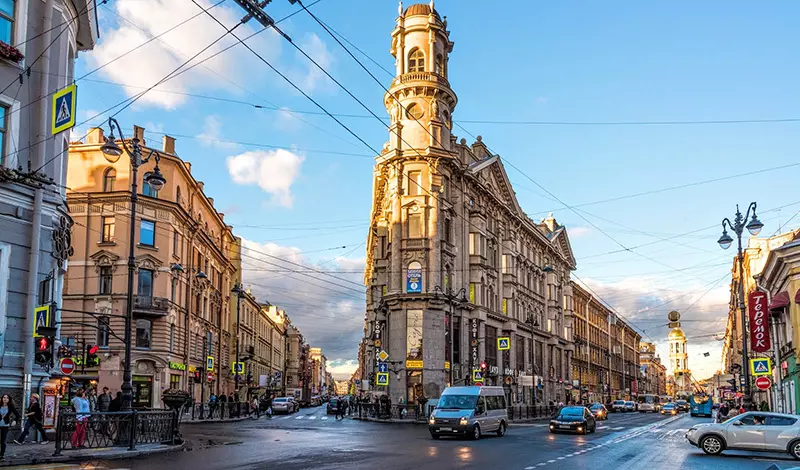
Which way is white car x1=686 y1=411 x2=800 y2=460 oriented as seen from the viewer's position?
to the viewer's left

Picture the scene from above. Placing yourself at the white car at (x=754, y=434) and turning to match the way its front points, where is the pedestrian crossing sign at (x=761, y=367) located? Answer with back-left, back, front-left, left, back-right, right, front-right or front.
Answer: right

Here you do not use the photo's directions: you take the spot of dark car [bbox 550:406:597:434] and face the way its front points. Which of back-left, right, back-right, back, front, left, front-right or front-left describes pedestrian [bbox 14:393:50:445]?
front

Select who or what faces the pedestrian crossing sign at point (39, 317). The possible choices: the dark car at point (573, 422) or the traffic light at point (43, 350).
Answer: the dark car

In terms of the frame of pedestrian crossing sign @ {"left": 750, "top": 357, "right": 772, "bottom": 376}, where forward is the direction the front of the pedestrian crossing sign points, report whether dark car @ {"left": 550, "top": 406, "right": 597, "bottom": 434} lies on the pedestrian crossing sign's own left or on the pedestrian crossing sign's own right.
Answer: on the pedestrian crossing sign's own right

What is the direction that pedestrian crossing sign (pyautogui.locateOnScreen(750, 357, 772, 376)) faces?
toward the camera

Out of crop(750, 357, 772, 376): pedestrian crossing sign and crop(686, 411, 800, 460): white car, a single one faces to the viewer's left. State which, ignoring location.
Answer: the white car

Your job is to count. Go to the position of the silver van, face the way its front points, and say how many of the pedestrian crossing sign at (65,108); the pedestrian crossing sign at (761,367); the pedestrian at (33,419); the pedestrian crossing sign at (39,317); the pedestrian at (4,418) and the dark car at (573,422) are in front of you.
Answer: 4

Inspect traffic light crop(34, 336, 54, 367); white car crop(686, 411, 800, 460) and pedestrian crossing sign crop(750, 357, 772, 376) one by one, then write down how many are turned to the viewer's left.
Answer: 1

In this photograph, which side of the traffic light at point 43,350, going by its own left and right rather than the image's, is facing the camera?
front

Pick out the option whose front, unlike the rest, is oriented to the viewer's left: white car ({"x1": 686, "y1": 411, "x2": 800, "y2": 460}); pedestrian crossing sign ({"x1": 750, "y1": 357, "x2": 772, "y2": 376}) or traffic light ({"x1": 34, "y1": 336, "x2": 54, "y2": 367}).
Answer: the white car

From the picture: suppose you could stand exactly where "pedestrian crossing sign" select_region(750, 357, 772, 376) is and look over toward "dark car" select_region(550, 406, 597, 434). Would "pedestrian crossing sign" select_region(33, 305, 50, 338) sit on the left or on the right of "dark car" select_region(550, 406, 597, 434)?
left

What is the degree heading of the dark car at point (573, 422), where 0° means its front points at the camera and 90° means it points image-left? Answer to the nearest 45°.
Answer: approximately 45°
